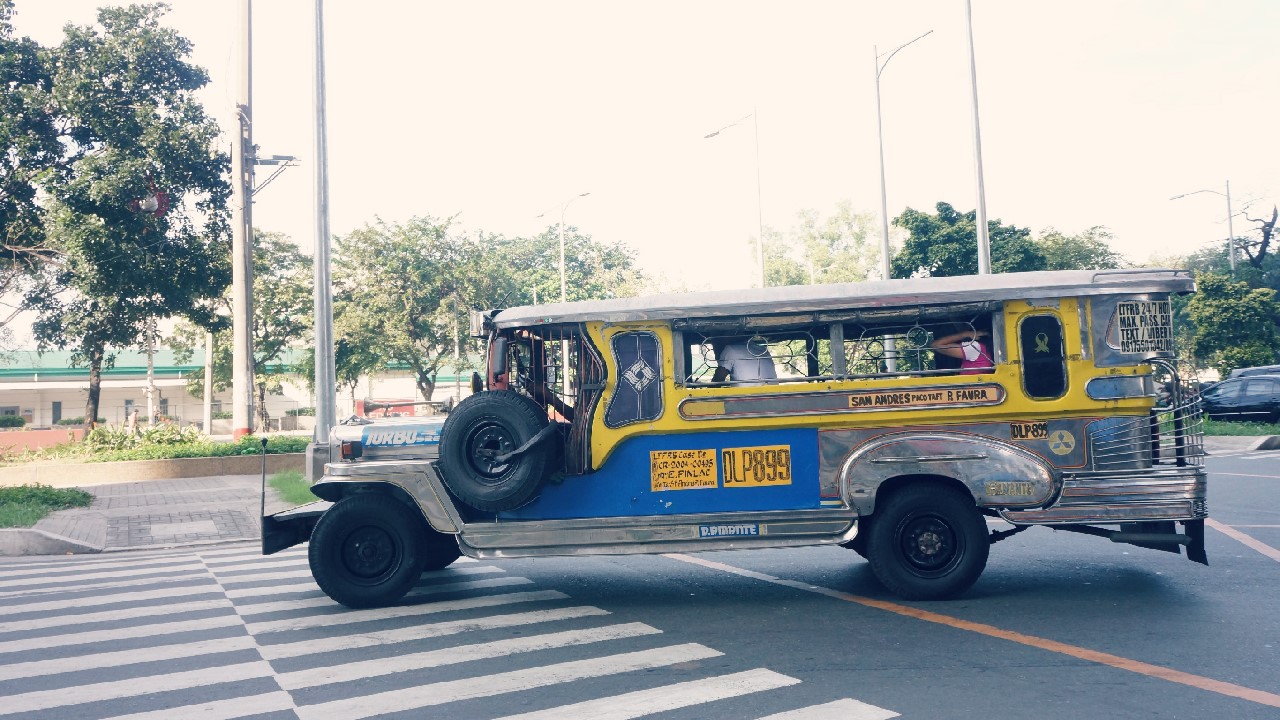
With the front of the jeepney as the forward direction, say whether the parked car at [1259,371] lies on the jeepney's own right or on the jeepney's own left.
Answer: on the jeepney's own right

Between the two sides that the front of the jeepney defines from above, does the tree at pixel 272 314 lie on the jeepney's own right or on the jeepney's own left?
on the jeepney's own right

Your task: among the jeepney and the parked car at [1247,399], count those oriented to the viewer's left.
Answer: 2

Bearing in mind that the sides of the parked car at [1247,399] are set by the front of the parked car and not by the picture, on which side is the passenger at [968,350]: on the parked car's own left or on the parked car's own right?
on the parked car's own left

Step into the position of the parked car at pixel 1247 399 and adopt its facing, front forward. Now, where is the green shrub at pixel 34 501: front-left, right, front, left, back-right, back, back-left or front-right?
front-left

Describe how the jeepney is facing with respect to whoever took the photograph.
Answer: facing to the left of the viewer

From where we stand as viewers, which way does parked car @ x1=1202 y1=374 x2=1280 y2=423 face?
facing to the left of the viewer
